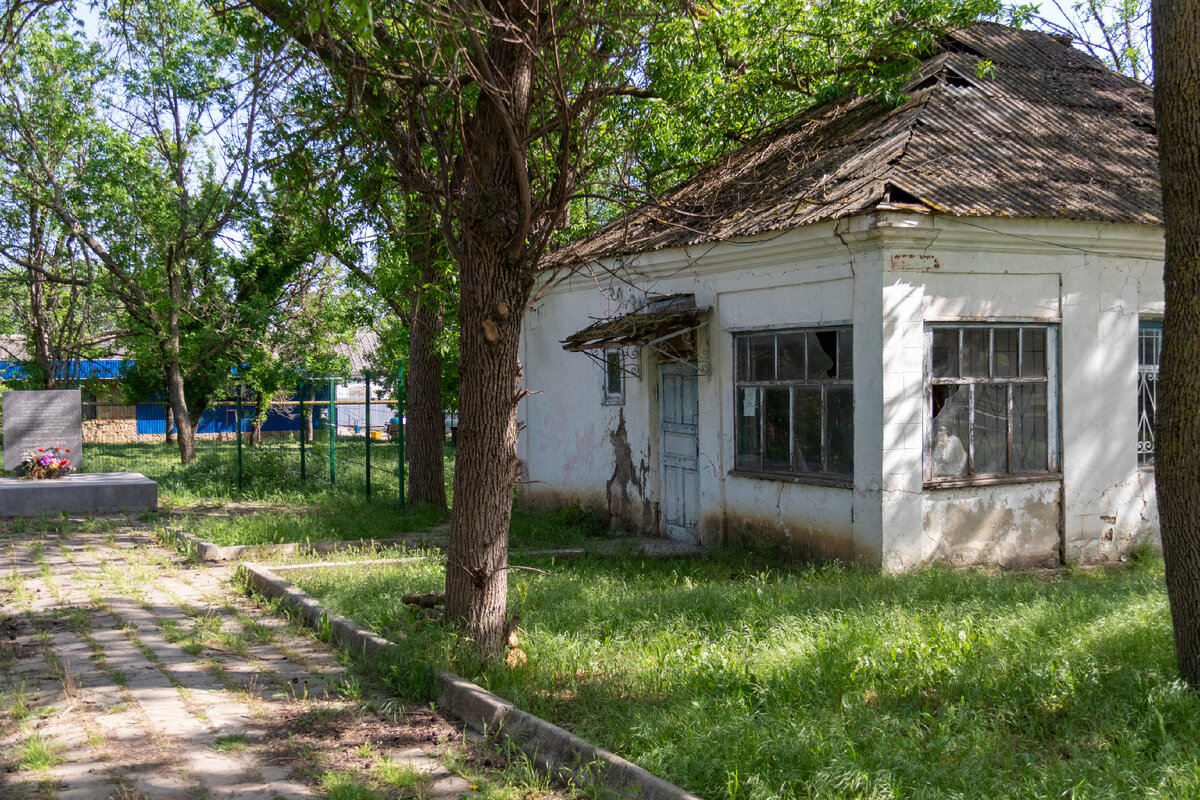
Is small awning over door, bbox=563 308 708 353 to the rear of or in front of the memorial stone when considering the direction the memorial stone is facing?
in front

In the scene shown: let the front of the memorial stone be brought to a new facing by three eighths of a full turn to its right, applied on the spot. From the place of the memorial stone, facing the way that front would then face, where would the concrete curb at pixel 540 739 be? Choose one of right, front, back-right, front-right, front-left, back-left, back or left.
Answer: back-left

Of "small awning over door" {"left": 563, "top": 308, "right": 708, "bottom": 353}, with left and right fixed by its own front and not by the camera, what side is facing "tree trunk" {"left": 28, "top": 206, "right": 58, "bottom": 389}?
right

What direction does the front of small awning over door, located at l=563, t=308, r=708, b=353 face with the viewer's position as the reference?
facing the viewer and to the left of the viewer

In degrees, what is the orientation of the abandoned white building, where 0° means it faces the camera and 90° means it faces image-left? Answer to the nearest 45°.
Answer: approximately 45°

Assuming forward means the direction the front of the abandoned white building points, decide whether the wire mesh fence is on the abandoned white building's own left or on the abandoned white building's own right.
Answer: on the abandoned white building's own right

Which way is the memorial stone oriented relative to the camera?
toward the camera

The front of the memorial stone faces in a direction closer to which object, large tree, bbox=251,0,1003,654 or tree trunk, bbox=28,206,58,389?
the large tree

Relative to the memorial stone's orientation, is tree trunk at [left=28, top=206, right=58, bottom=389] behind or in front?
behind

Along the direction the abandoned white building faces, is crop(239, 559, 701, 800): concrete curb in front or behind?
in front
